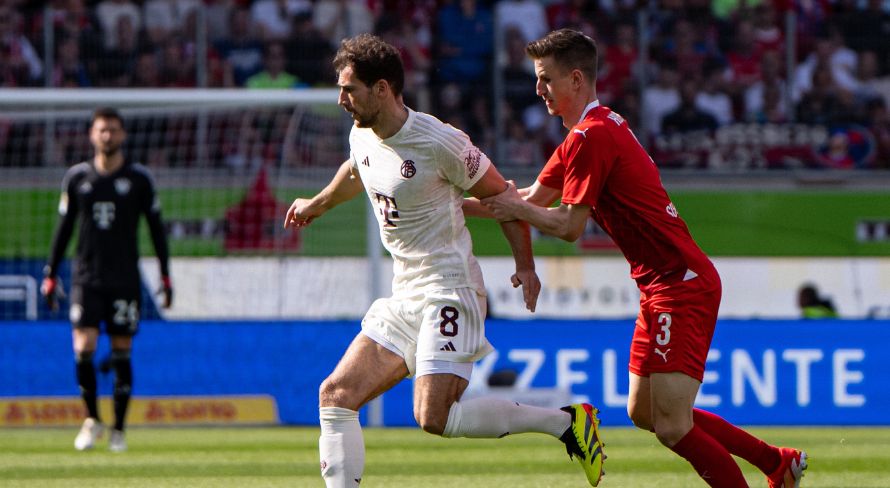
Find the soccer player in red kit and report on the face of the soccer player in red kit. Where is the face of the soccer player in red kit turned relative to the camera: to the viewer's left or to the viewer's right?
to the viewer's left

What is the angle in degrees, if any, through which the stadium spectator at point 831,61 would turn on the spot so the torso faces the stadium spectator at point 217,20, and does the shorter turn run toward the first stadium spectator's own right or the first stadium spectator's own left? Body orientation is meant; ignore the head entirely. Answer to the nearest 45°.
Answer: approximately 90° to the first stadium spectator's own right

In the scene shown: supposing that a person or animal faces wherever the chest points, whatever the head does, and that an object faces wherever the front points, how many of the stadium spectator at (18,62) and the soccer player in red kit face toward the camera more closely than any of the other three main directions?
1

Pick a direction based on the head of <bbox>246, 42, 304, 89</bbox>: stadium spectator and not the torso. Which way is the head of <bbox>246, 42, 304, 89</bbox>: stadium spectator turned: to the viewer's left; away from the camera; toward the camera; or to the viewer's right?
toward the camera

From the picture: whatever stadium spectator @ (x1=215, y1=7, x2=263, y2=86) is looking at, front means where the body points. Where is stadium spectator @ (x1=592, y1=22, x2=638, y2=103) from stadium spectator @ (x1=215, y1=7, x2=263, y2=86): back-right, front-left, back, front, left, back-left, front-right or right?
left

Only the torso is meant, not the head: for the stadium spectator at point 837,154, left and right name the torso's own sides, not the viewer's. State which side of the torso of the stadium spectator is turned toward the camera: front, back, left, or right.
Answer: front

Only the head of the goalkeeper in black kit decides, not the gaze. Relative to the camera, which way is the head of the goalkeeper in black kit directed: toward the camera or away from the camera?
toward the camera

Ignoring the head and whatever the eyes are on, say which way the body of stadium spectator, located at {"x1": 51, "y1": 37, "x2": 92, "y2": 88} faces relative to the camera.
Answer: toward the camera

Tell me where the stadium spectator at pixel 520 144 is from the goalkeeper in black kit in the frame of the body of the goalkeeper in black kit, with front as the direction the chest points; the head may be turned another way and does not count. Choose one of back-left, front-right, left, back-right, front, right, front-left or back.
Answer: back-left

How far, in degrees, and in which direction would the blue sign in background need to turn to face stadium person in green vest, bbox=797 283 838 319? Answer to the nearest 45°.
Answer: approximately 135° to its left

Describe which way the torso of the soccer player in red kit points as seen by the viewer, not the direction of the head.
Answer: to the viewer's left

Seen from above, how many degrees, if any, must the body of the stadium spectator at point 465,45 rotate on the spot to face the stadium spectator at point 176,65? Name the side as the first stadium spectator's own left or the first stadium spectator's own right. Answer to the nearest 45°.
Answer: approximately 90° to the first stadium spectator's own right

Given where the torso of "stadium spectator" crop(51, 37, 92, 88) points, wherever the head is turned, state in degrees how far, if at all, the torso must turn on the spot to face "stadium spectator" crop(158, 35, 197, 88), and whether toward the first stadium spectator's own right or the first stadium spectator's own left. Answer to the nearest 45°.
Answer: approximately 90° to the first stadium spectator's own left

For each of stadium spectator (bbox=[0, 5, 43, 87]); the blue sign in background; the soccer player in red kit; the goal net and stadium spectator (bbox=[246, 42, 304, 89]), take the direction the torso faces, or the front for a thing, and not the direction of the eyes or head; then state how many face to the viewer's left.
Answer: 1
